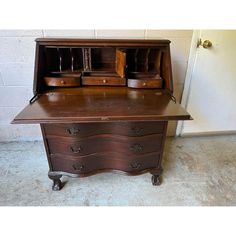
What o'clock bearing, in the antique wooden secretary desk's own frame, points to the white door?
The white door is roughly at 8 o'clock from the antique wooden secretary desk.

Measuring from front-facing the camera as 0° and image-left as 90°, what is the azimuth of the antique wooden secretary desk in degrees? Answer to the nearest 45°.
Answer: approximately 0°
